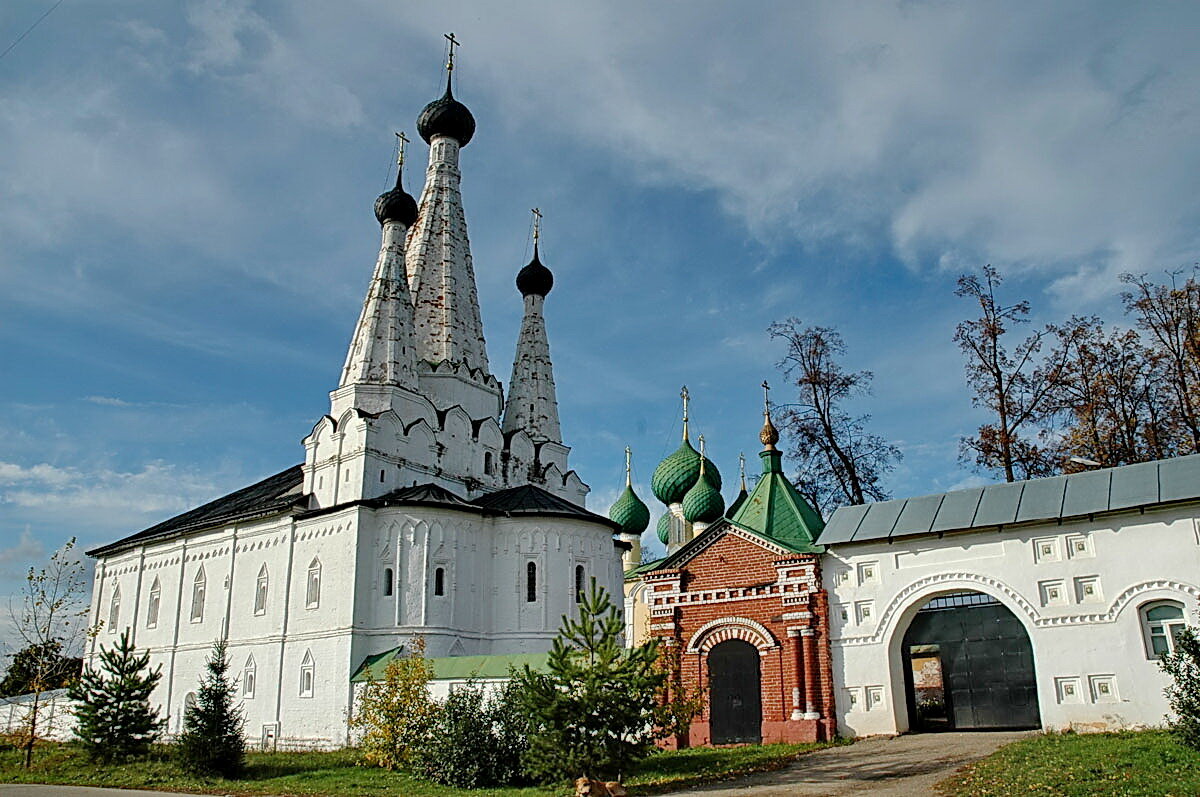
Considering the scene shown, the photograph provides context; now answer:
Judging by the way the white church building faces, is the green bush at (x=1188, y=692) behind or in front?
in front

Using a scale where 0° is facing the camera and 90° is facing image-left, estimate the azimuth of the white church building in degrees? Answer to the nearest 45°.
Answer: approximately 135°

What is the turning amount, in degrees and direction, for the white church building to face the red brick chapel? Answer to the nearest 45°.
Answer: approximately 180°

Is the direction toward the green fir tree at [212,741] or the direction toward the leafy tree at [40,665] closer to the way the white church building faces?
the leafy tree

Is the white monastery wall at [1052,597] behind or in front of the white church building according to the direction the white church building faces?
behind

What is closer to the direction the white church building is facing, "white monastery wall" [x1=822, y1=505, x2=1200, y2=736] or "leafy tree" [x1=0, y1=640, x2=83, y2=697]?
the leafy tree
